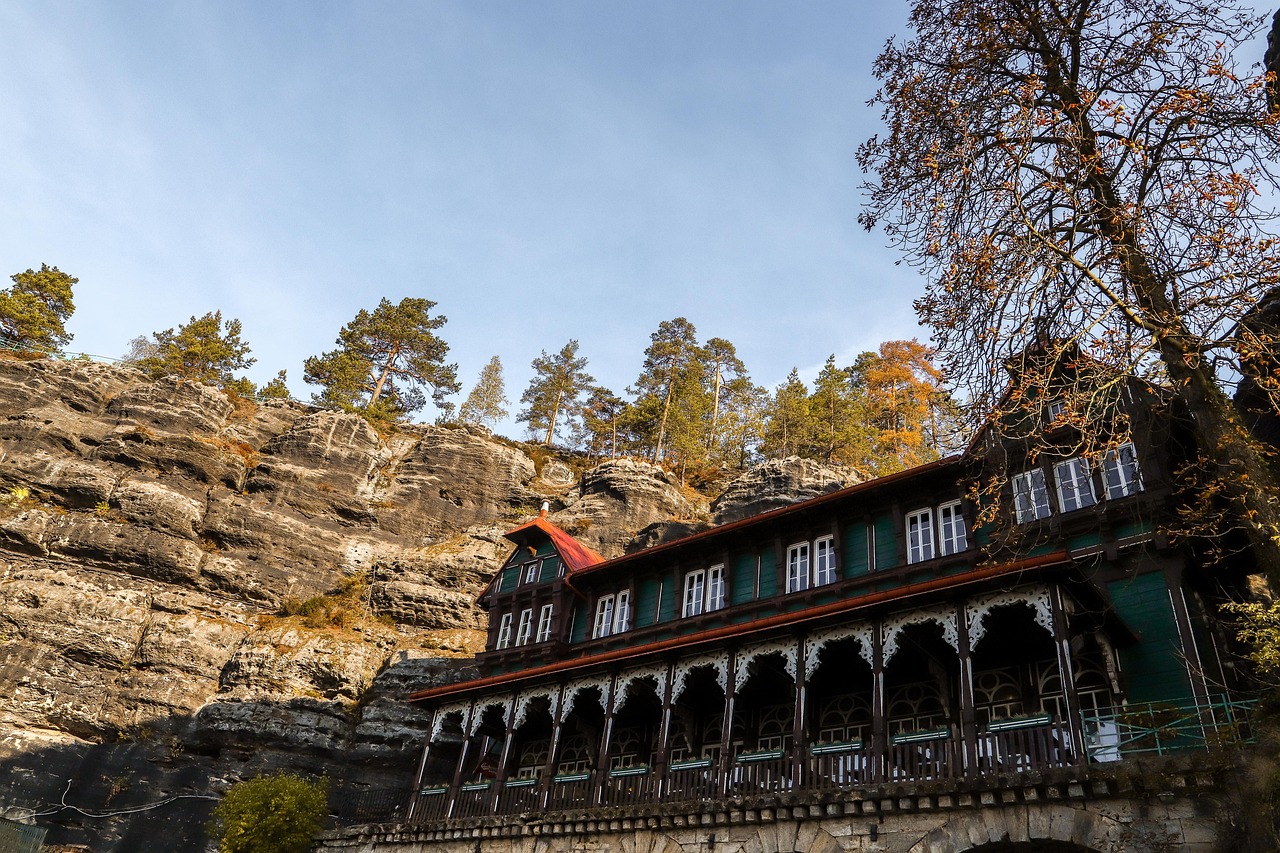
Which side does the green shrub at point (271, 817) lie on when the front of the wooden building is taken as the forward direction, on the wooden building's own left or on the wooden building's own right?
on the wooden building's own right

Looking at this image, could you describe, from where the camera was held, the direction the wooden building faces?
facing the viewer and to the left of the viewer
